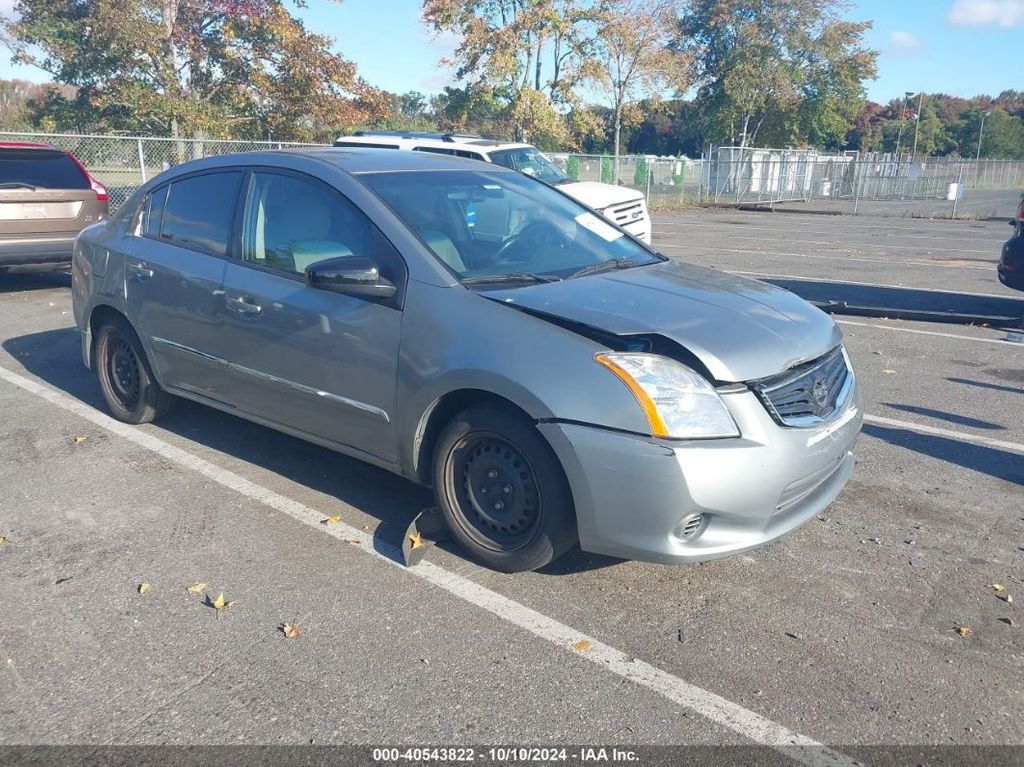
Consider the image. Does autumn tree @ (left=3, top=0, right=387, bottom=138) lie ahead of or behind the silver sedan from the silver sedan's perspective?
behind

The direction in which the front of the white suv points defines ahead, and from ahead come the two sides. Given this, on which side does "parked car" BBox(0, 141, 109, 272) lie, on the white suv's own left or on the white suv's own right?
on the white suv's own right

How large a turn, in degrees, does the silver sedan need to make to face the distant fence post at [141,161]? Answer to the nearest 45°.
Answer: approximately 180°

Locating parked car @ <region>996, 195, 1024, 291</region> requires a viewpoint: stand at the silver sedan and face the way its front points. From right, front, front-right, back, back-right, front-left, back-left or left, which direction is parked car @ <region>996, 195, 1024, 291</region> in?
left

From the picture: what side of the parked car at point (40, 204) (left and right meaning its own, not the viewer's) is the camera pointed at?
back

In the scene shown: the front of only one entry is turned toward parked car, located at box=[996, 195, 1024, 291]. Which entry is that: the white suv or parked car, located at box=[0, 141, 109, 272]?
the white suv

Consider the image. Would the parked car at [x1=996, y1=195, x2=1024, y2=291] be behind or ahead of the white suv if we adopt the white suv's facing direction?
ahead

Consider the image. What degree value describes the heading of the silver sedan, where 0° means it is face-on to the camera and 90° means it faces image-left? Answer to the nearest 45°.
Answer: approximately 315°

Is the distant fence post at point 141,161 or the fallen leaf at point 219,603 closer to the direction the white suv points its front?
the fallen leaf

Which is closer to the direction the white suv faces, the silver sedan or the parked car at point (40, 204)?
the silver sedan

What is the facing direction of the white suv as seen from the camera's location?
facing the viewer and to the right of the viewer

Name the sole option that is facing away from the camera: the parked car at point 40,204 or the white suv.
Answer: the parked car

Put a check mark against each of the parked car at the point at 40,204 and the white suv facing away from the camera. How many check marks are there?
1

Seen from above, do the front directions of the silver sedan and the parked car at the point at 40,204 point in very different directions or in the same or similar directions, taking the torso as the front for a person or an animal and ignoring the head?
very different directions
